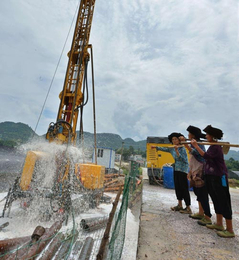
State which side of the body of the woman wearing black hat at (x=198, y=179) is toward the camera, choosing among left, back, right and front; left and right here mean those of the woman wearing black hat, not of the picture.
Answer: left

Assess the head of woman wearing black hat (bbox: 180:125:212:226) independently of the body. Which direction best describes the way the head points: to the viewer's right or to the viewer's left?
to the viewer's left

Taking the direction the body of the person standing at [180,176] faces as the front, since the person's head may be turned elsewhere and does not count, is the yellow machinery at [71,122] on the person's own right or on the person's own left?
on the person's own right

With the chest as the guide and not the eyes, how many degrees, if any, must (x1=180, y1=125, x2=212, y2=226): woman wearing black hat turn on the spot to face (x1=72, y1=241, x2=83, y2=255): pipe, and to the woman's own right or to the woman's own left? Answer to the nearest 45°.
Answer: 0° — they already face it

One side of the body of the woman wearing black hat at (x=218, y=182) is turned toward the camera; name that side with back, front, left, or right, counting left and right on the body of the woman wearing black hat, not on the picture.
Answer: left

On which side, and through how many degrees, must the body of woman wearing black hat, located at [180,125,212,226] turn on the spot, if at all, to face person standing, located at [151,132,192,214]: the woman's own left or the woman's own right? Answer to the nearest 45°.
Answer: approximately 45° to the woman's own right

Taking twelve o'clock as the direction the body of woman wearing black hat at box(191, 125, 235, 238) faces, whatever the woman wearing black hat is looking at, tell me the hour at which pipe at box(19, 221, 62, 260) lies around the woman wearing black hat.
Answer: The pipe is roughly at 11 o'clock from the woman wearing black hat.

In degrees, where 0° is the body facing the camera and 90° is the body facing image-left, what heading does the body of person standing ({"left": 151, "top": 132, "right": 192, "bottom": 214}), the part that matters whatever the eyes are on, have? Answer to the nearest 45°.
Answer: approximately 45°

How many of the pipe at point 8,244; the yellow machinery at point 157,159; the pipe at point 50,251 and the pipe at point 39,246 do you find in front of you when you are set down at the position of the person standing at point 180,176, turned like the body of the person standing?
3

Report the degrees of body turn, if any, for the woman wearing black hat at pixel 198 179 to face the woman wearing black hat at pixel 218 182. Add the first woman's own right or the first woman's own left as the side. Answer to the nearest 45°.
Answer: approximately 135° to the first woman's own left

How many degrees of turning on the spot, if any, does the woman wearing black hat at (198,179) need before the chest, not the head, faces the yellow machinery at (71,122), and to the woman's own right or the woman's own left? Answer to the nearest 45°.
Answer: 0° — they already face it
